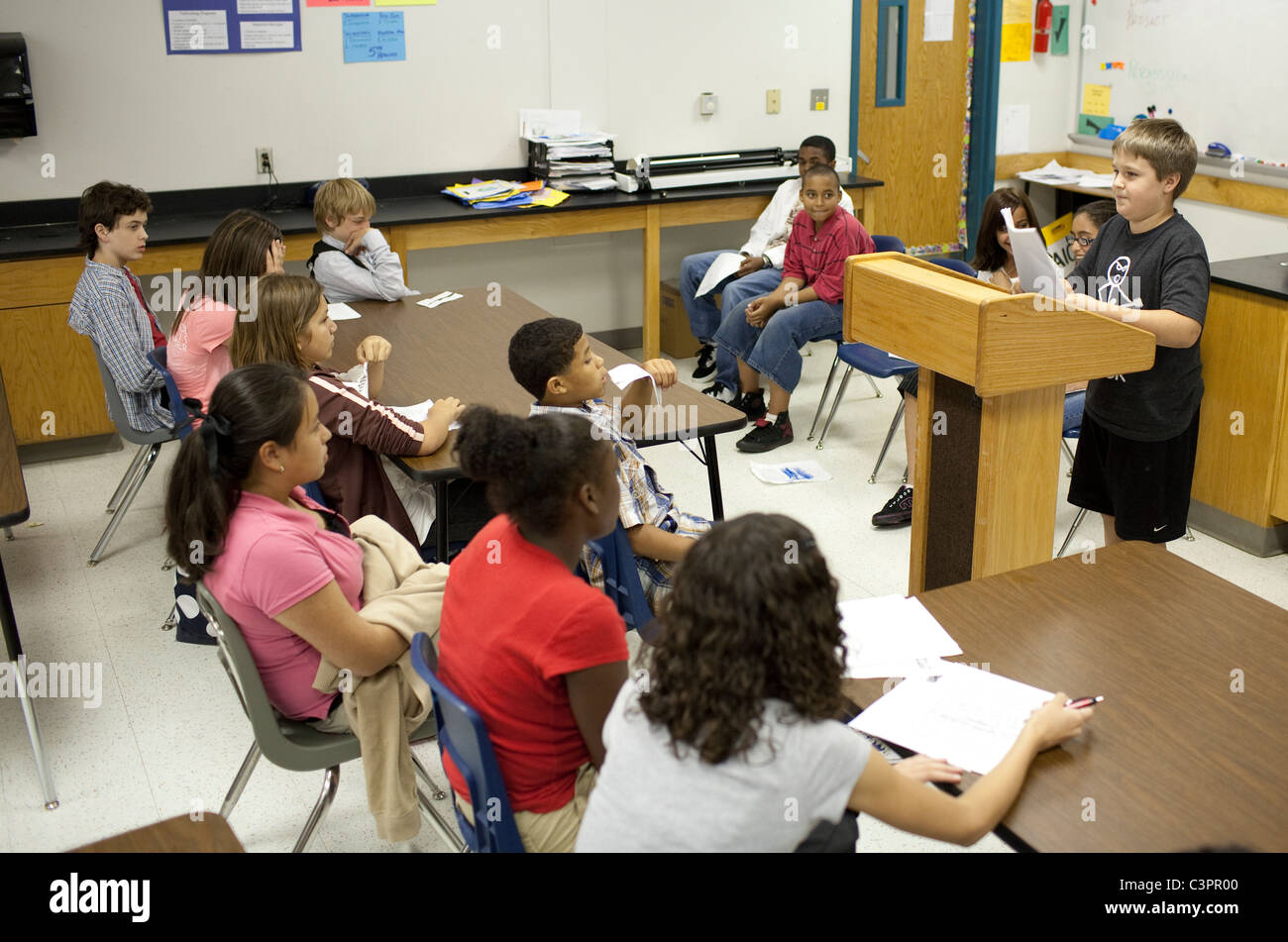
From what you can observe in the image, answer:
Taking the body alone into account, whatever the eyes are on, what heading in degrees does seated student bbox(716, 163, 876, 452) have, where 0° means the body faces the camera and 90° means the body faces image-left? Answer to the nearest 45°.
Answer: approximately 45°

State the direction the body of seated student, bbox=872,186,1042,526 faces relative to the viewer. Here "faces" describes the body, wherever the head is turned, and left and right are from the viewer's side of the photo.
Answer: facing the viewer and to the left of the viewer

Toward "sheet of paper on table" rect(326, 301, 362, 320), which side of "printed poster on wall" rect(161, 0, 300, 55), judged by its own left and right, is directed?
front

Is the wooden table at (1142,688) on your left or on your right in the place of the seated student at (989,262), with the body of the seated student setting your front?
on your left

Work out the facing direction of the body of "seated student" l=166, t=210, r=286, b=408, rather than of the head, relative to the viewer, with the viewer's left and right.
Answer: facing to the right of the viewer

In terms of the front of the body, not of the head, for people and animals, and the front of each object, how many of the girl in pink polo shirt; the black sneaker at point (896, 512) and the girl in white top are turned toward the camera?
0

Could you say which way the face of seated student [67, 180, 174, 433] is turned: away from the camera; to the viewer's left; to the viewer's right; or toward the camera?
to the viewer's right

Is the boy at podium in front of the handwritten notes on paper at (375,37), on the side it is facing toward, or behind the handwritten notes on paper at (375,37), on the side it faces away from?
in front

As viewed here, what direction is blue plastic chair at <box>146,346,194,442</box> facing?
to the viewer's right

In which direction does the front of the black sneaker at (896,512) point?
to the viewer's left

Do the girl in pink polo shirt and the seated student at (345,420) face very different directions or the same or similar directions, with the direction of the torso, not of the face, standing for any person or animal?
same or similar directions

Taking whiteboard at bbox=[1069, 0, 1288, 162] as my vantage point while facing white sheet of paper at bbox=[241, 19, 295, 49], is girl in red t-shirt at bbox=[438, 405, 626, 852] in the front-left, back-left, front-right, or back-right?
front-left

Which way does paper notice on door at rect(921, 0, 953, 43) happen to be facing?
toward the camera

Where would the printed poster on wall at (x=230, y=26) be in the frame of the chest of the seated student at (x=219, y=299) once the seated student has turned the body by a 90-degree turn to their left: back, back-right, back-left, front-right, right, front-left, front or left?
front

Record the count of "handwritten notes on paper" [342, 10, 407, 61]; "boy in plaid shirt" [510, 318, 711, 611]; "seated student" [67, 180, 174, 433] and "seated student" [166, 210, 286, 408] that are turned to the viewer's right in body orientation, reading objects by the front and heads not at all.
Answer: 3

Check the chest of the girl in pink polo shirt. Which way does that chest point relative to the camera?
to the viewer's right

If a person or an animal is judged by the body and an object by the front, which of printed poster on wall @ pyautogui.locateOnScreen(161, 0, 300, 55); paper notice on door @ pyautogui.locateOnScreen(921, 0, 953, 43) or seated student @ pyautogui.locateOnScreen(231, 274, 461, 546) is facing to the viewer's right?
the seated student

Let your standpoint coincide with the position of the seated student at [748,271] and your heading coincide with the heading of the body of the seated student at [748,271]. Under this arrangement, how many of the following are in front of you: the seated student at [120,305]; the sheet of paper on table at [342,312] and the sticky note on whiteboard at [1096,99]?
2

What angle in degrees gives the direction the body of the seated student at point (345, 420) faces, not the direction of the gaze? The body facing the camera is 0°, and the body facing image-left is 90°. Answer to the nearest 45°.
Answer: approximately 270°

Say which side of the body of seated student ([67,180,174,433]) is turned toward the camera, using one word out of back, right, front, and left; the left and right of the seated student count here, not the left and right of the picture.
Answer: right
